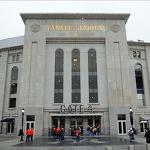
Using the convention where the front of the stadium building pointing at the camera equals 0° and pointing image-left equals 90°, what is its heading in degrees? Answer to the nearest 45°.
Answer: approximately 0°
